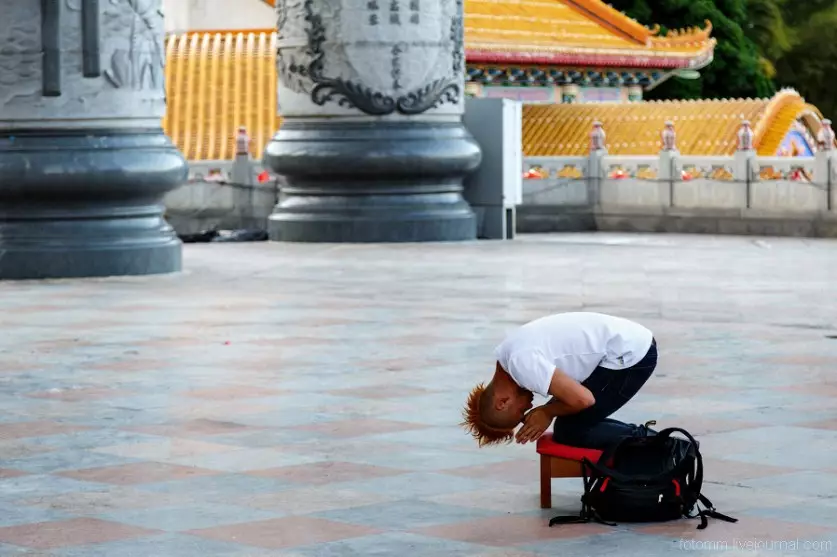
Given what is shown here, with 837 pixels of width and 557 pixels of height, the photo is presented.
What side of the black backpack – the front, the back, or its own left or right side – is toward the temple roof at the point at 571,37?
back

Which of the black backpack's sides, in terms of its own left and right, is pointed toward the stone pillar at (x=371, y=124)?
back

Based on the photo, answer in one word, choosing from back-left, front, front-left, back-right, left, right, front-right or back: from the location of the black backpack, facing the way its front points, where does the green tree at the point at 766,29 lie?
back

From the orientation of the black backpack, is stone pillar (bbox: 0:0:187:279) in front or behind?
behind

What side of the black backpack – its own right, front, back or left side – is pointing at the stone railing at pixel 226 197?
back

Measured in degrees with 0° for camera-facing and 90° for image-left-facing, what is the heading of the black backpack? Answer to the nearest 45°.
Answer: approximately 0°

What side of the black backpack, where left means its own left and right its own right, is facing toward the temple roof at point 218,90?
back

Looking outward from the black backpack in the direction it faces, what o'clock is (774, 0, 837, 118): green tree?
The green tree is roughly at 6 o'clock from the black backpack.
